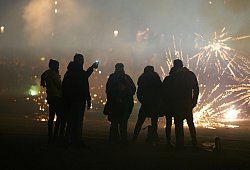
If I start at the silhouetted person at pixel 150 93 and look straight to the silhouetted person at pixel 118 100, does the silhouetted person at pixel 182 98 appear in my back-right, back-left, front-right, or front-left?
back-left

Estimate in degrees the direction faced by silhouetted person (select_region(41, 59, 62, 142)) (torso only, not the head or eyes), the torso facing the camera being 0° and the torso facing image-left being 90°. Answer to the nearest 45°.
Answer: approximately 225°

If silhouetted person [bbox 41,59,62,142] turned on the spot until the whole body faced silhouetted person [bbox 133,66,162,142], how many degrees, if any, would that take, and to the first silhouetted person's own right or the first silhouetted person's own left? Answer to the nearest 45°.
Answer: approximately 45° to the first silhouetted person's own right

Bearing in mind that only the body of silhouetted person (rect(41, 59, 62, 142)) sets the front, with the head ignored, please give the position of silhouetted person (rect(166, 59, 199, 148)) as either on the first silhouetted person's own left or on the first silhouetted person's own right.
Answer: on the first silhouetted person's own right

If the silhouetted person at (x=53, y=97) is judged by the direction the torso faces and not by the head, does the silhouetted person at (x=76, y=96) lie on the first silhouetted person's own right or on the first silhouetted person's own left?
on the first silhouetted person's own right
